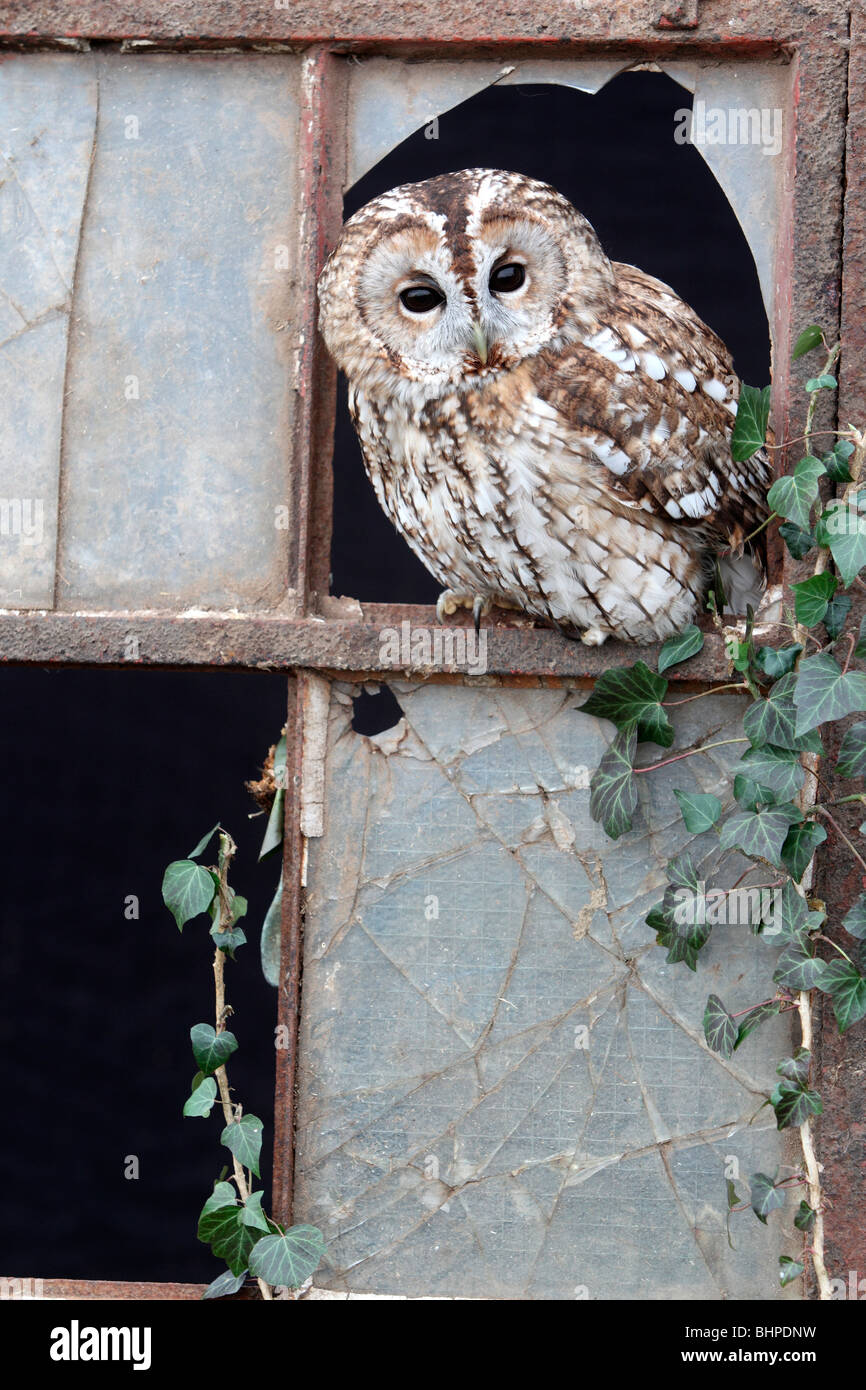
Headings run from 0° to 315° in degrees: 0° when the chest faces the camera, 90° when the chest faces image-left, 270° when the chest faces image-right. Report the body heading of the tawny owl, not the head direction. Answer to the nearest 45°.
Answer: approximately 45°
